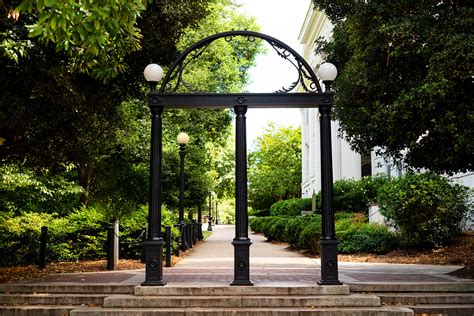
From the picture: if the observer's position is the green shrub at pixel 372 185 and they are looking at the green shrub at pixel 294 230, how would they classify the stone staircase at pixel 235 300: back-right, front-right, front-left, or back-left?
front-left

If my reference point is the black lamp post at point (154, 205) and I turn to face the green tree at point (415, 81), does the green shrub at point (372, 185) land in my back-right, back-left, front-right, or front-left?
front-left

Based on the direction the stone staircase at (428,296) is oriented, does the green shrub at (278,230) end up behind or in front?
behind

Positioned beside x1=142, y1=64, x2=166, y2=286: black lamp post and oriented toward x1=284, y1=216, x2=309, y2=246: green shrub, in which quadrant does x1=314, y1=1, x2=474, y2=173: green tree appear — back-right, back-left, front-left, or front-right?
front-right

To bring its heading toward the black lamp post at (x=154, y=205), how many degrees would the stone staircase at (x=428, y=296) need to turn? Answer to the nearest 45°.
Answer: approximately 90° to its right

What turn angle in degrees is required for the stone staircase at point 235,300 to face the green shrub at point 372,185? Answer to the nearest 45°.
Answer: approximately 180°

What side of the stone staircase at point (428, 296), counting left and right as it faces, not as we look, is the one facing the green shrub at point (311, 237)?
back

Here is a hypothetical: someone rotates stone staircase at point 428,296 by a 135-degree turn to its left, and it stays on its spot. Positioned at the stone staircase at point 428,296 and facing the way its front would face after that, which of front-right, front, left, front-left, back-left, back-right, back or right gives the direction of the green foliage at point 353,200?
front-left

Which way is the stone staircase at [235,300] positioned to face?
toward the camera

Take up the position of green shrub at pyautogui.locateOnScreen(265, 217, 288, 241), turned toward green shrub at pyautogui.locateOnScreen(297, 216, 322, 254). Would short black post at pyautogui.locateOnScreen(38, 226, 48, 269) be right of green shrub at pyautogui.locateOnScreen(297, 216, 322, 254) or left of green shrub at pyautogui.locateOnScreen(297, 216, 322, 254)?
right

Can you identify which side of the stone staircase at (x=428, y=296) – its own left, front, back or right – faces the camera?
front
